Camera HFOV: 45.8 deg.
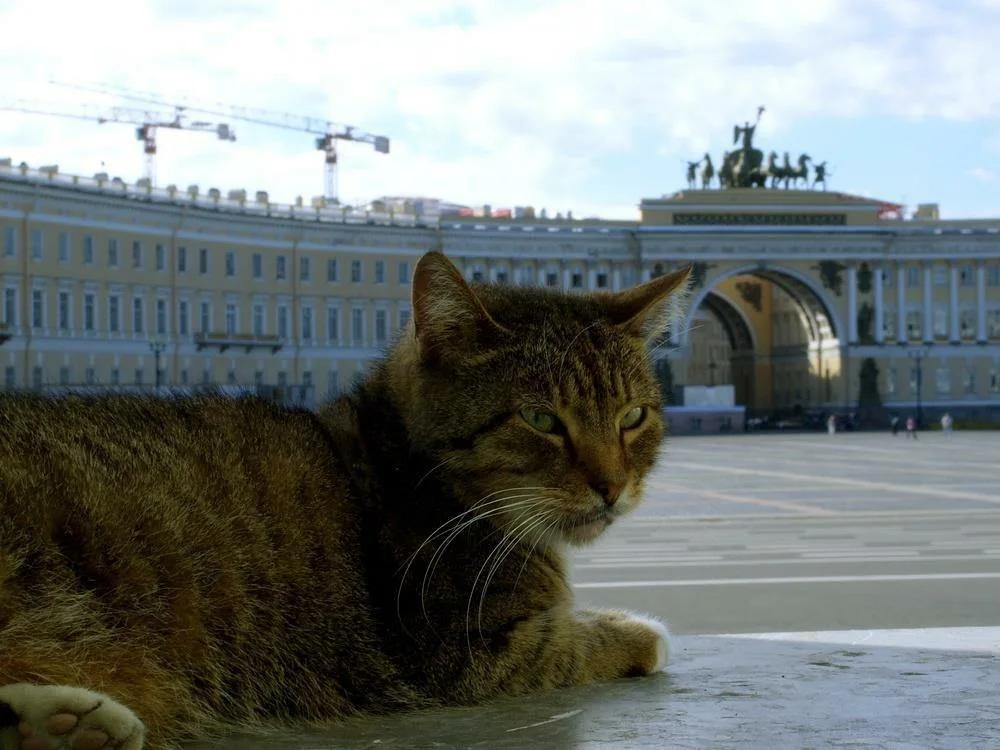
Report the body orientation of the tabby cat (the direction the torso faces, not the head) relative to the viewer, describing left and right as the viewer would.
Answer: facing to the right of the viewer
